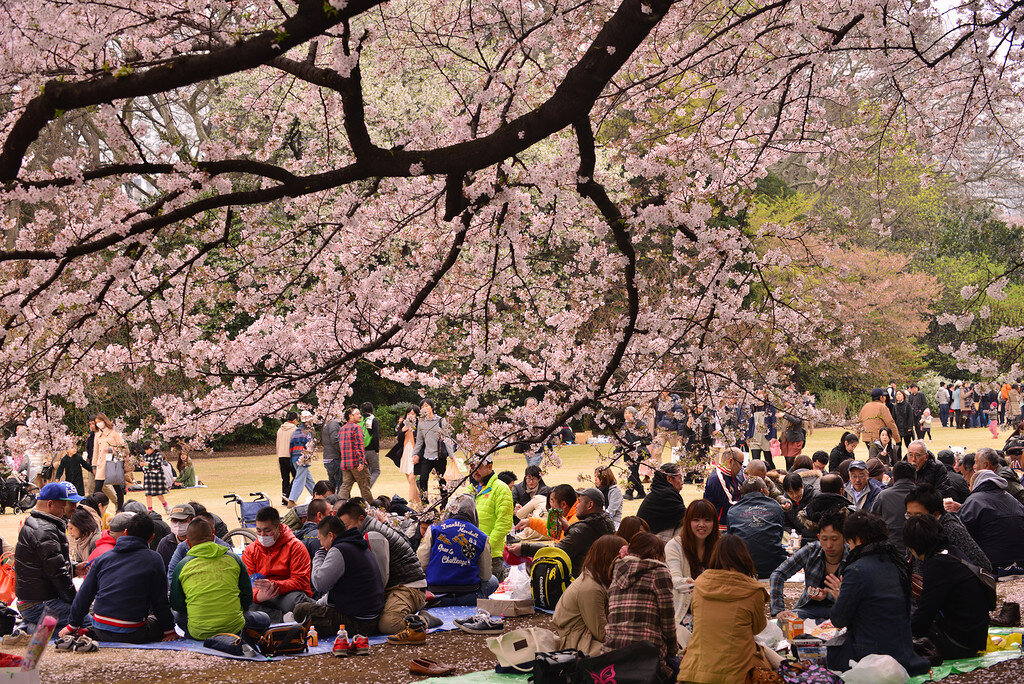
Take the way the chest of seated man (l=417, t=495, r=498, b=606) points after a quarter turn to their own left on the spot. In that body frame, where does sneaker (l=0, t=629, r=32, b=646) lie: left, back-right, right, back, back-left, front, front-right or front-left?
front

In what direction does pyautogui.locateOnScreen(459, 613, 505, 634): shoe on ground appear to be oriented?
to the viewer's left

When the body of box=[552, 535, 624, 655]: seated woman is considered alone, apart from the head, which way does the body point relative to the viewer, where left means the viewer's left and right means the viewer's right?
facing away from the viewer and to the right of the viewer

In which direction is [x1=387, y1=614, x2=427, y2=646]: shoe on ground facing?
to the viewer's left

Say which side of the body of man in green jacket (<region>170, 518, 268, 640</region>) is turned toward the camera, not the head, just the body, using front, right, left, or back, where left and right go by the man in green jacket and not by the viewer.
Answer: back

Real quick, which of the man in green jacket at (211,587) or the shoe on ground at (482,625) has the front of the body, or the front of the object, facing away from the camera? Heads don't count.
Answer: the man in green jacket

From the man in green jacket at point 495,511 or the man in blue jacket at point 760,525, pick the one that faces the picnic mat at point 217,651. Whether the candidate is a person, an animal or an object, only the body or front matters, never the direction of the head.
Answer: the man in green jacket

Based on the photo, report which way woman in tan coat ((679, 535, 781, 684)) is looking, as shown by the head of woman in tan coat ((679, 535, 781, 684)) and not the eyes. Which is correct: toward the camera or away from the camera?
away from the camera

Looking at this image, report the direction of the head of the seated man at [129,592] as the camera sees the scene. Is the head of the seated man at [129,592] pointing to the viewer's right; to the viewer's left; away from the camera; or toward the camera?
away from the camera

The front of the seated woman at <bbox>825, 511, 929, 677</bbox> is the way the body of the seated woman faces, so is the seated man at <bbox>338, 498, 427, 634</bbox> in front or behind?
in front

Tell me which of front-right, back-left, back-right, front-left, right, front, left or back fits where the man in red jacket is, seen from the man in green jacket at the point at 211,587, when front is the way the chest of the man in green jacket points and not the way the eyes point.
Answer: front-right

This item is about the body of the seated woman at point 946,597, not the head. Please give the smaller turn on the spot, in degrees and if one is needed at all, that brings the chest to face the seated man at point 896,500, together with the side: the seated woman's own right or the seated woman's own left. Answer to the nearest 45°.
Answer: approximately 45° to the seated woman's own right

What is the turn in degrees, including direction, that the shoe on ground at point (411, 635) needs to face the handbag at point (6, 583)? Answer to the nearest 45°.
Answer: approximately 45° to its right

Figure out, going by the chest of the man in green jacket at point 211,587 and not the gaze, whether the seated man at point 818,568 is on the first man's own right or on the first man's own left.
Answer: on the first man's own right

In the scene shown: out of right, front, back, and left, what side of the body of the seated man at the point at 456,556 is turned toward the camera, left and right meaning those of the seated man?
back
